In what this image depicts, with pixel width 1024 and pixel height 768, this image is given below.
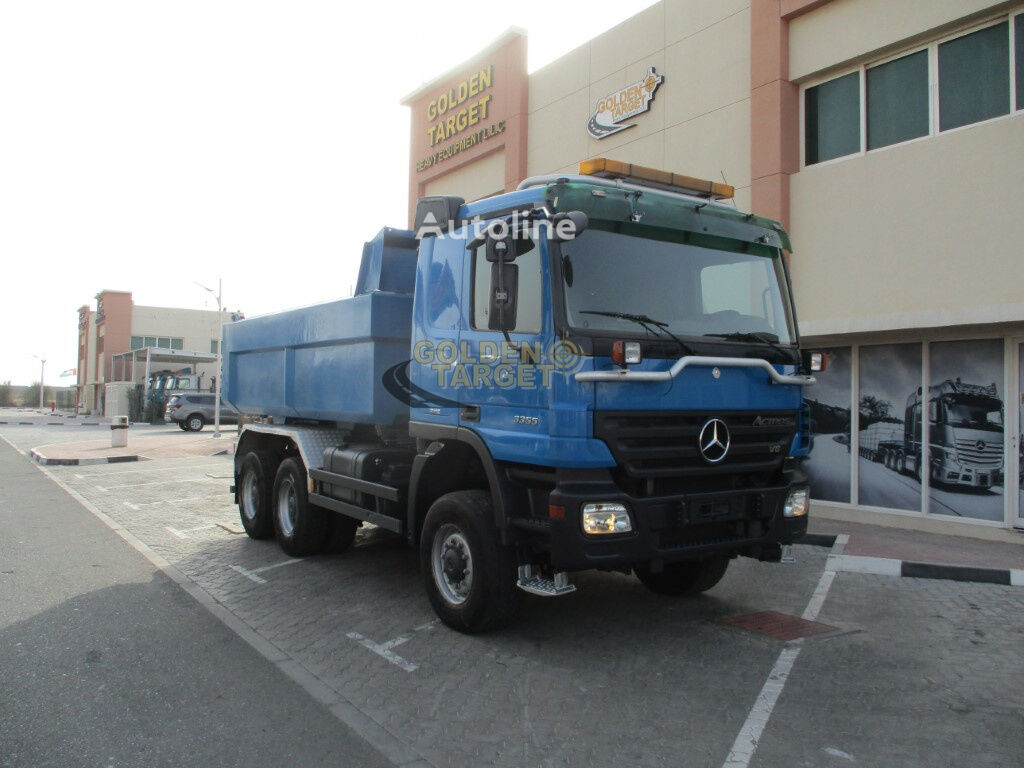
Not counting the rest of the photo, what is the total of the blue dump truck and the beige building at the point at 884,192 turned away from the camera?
0

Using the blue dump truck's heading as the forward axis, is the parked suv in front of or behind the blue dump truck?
behind

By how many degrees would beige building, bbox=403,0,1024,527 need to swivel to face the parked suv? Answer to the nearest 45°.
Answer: approximately 90° to its right

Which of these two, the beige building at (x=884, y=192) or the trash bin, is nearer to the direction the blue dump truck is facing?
the beige building

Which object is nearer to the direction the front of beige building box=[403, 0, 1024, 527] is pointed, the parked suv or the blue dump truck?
the blue dump truck

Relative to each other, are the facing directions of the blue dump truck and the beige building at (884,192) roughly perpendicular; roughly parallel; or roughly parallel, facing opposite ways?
roughly perpendicular

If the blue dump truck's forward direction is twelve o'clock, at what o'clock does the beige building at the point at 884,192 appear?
The beige building is roughly at 9 o'clock from the blue dump truck.

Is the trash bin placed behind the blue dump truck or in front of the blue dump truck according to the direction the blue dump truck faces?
behind

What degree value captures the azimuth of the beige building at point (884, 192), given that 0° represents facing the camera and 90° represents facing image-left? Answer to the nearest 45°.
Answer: approximately 45°

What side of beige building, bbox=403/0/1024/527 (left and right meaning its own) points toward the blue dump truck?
front

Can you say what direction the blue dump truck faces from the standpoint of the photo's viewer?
facing the viewer and to the right of the viewer
